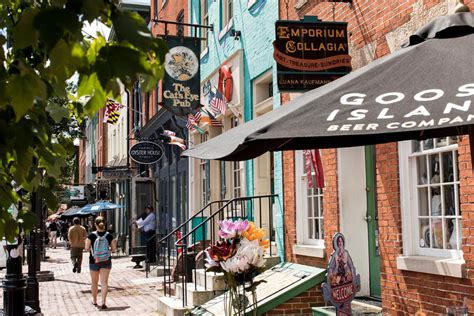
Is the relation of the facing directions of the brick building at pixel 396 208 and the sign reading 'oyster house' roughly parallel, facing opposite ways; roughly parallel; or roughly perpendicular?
roughly perpendicular

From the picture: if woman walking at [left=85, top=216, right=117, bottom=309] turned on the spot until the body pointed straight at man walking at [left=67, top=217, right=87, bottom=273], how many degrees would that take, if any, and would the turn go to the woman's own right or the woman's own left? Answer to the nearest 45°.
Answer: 0° — they already face them

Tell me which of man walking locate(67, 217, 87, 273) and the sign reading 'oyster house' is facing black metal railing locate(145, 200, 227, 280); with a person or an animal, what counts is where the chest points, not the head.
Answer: the sign reading 'oyster house'

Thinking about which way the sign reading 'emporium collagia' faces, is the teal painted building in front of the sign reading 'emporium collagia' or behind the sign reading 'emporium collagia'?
behind

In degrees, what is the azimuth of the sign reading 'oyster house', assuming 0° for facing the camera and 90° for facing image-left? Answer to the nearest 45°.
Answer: approximately 0°

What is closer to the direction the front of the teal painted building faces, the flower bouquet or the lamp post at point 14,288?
the lamp post

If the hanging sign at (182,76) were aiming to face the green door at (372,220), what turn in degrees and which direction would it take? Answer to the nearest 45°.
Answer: approximately 45° to its left

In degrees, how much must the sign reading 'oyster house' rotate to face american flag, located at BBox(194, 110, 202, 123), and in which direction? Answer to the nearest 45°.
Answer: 0° — it already faces it

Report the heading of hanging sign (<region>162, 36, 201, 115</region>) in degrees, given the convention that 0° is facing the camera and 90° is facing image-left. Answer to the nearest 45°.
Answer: approximately 0°
